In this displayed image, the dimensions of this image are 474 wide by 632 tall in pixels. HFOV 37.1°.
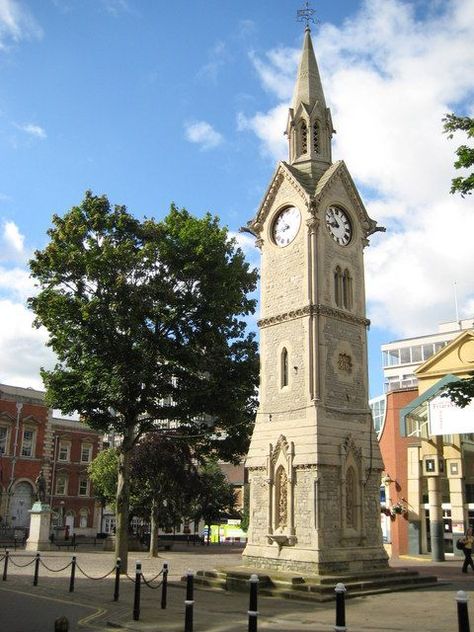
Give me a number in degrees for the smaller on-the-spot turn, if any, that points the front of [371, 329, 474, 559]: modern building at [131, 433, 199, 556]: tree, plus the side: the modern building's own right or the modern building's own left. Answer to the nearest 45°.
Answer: approximately 45° to the modern building's own right

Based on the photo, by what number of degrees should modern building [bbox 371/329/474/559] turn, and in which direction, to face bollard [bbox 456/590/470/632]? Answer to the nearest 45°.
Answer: approximately 45° to its left

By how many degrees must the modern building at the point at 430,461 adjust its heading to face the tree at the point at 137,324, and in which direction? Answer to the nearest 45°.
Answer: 0° — it already faces it

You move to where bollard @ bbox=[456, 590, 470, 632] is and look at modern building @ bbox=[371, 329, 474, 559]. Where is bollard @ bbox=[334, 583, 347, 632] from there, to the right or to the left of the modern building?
left

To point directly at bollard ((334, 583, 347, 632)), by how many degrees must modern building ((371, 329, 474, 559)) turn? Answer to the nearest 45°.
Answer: approximately 45° to its left

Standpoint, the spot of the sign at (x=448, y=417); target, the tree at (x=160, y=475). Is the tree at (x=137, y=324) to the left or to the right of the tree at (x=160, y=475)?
left

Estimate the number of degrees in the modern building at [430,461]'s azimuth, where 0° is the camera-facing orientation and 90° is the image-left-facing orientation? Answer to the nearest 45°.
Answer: approximately 45°
